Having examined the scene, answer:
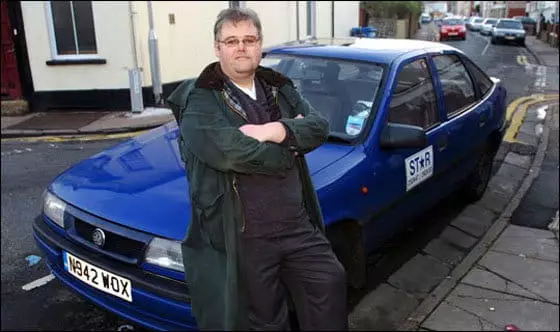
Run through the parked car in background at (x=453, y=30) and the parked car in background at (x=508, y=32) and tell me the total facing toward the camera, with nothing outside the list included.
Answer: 2

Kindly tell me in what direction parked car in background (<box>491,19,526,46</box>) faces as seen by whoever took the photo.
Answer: facing the viewer

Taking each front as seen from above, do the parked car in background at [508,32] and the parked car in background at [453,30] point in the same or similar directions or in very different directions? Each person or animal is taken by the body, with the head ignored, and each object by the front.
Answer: same or similar directions

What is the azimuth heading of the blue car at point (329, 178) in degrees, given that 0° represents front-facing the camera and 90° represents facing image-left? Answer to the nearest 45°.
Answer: approximately 45°

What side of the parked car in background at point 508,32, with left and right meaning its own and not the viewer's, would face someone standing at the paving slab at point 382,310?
front

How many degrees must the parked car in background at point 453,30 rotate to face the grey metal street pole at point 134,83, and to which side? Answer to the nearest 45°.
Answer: approximately 45° to its right

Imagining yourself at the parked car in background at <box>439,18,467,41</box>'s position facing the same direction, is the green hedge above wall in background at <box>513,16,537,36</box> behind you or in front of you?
behind

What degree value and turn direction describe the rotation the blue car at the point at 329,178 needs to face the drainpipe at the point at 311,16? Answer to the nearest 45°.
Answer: approximately 135° to its right

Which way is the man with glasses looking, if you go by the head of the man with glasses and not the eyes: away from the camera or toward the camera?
toward the camera

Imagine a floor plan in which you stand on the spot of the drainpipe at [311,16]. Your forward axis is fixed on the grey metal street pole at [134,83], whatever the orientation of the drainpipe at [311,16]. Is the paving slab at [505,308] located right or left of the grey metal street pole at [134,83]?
left

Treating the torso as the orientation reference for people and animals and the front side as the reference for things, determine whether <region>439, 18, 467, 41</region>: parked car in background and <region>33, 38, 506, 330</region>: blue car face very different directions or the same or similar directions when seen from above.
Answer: same or similar directions

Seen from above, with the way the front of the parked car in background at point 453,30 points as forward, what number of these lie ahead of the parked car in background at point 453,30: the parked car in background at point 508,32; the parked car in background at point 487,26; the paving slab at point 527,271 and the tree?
1

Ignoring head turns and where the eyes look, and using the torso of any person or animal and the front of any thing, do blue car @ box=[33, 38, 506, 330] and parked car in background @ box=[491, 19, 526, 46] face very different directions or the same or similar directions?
same or similar directions

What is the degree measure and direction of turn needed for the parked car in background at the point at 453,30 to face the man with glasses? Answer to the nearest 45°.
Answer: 0° — it already faces them

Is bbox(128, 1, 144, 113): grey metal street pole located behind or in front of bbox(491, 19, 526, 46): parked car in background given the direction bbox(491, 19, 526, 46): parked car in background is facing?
in front

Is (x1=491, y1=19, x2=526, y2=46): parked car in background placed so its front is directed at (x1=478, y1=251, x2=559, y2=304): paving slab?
yes
